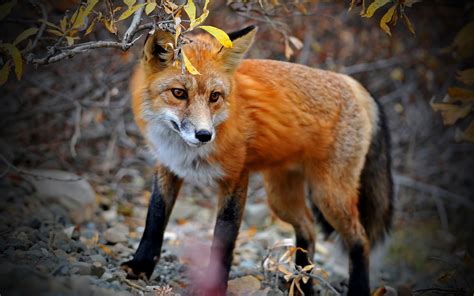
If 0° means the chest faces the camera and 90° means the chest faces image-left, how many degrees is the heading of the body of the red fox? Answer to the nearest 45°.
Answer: approximately 45°

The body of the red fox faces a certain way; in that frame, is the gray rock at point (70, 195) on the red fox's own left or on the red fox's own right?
on the red fox's own right

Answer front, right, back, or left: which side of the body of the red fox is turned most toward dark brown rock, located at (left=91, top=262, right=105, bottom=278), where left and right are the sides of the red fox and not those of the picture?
front

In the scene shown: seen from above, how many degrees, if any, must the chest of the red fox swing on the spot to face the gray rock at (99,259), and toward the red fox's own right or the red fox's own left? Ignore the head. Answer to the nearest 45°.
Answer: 0° — it already faces it

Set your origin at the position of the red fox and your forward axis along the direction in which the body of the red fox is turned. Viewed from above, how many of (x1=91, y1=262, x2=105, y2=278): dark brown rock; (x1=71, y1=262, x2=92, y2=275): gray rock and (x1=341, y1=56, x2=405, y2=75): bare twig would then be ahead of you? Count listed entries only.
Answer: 2

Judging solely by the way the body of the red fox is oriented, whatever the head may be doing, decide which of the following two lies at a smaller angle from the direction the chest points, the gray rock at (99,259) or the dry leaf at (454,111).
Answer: the gray rock
